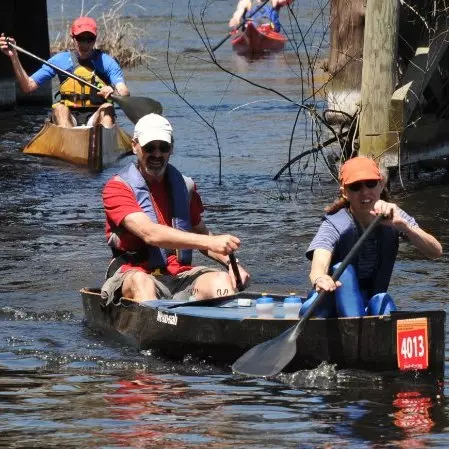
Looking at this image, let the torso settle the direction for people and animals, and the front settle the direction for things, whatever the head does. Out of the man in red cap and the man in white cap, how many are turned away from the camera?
0

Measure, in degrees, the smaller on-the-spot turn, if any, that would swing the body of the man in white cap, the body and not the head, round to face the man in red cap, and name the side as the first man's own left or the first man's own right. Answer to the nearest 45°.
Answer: approximately 135° to the first man's own left

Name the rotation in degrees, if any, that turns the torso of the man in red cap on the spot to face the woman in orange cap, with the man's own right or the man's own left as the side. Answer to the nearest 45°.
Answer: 0° — they already face them

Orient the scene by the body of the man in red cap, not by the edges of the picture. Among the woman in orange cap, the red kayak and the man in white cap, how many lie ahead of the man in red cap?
2

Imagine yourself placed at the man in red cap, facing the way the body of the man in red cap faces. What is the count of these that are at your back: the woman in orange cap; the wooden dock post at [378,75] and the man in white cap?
0

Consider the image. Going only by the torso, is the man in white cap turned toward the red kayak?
no

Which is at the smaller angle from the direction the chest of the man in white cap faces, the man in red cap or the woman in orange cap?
the woman in orange cap

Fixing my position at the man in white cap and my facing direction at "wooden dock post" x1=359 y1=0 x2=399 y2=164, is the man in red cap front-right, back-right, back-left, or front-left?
front-left

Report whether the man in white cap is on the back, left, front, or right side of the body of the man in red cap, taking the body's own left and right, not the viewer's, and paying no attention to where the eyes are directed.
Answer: front

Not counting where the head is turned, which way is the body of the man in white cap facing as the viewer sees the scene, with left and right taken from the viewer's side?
facing the viewer and to the right of the viewer

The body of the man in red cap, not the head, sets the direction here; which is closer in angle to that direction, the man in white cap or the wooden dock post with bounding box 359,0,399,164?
the man in white cap

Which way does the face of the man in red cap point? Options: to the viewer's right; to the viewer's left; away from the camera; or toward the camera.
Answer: toward the camera

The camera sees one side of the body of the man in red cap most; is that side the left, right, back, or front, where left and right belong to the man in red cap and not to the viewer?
front

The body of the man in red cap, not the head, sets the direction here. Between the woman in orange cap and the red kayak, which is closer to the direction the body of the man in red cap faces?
the woman in orange cap

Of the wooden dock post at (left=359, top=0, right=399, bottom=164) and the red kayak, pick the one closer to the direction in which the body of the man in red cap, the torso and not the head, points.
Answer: the wooden dock post

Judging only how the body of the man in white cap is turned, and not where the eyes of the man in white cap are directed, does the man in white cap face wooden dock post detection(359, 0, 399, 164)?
no

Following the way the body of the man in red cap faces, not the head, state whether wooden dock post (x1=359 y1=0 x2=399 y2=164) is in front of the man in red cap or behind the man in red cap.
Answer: in front
